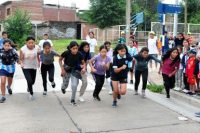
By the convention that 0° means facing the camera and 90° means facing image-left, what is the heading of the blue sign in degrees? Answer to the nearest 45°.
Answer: approximately 0°

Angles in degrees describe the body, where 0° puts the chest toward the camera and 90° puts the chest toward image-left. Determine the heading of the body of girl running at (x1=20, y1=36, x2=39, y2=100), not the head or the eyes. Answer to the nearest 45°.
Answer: approximately 0°

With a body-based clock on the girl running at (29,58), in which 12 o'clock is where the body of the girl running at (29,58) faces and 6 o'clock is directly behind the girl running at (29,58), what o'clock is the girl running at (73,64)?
the girl running at (73,64) is roughly at 10 o'clock from the girl running at (29,58).

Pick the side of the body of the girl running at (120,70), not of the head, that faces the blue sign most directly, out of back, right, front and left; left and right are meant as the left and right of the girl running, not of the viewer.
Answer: back

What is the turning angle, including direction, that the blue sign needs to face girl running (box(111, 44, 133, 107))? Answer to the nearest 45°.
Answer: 0° — it already faces them

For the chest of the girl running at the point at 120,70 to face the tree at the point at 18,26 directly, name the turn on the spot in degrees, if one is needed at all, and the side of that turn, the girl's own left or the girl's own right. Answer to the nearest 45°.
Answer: approximately 180°

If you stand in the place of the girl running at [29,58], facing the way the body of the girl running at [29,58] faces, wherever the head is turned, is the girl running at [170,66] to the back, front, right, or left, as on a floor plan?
left

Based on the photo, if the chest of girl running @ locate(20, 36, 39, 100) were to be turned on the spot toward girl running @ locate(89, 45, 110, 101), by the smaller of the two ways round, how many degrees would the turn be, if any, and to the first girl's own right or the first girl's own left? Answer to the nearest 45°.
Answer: approximately 90° to the first girl's own left

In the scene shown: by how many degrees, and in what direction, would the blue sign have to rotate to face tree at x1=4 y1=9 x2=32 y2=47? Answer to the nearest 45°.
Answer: approximately 135° to its right

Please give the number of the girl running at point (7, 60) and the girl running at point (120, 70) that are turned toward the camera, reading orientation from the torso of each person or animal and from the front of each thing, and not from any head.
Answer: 2

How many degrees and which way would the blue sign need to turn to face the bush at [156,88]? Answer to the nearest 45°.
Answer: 0° — it already faces it
